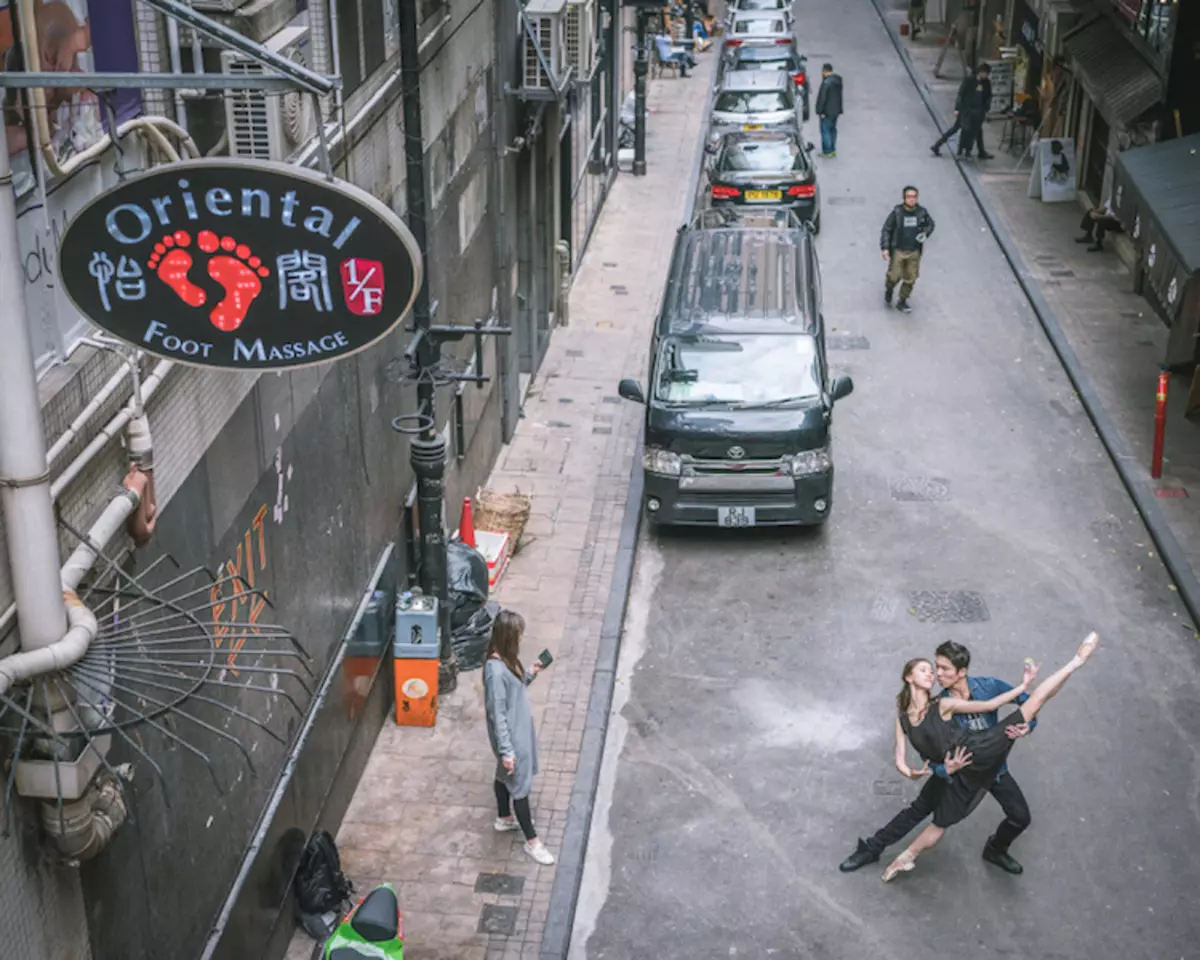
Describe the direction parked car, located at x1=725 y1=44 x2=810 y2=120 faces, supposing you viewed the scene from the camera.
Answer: facing away from the viewer

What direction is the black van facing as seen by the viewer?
toward the camera

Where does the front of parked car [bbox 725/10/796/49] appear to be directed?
away from the camera

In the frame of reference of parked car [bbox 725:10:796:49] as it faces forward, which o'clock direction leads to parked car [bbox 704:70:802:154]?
parked car [bbox 704:70:802:154] is roughly at 6 o'clock from parked car [bbox 725:10:796:49].

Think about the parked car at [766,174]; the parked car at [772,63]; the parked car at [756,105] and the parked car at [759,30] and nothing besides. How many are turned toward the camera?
0

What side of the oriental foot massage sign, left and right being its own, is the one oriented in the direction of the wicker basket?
back

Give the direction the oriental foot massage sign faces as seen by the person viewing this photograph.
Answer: facing the viewer

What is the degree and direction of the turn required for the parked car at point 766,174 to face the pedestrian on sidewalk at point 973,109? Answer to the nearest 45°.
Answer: approximately 45° to its right

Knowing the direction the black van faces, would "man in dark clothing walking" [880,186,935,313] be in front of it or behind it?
behind

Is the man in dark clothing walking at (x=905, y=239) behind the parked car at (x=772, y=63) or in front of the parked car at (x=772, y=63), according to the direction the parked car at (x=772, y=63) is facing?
behind

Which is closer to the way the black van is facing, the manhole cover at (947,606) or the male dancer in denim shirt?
the male dancer in denim shirt

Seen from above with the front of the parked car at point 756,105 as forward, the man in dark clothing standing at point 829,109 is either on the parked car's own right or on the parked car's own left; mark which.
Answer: on the parked car's own right

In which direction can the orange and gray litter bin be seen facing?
toward the camera

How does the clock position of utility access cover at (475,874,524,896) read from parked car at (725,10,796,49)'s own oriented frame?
The utility access cover is roughly at 6 o'clock from the parked car.

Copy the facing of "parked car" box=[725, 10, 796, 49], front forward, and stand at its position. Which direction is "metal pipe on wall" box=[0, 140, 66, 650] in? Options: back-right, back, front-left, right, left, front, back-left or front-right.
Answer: back

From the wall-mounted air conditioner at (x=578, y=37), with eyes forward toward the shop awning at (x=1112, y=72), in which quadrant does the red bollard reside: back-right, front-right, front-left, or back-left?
front-right

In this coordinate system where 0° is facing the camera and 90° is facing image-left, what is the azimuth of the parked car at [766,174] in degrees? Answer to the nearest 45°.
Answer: approximately 180°
